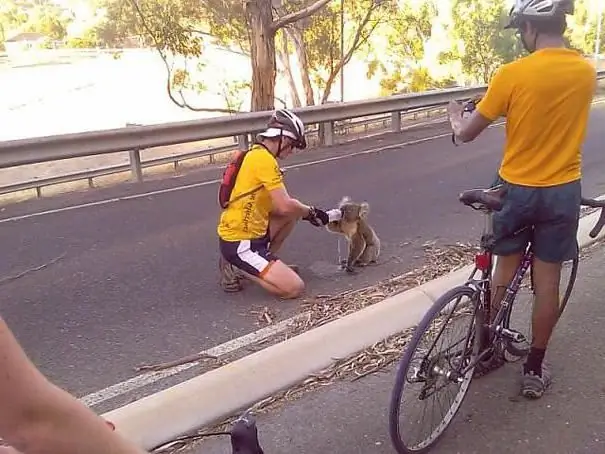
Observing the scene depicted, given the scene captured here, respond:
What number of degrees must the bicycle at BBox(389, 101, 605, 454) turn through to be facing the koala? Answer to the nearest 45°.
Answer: approximately 90° to its left

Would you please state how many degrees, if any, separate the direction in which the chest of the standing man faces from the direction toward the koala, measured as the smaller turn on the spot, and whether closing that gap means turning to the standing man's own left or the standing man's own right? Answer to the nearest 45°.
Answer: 0° — they already face it

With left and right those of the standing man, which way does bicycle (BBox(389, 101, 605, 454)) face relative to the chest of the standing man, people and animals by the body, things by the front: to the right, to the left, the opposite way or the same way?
to the right

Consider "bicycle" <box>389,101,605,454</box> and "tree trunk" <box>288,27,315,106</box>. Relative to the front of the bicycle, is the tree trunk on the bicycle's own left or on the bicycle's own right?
on the bicycle's own left

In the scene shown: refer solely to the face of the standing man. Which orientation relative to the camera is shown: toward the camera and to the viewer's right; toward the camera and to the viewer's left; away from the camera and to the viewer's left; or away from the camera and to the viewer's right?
away from the camera and to the viewer's left

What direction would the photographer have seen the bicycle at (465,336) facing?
facing away from the viewer and to the right of the viewer

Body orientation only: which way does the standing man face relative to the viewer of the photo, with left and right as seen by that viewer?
facing away from the viewer and to the left of the viewer
